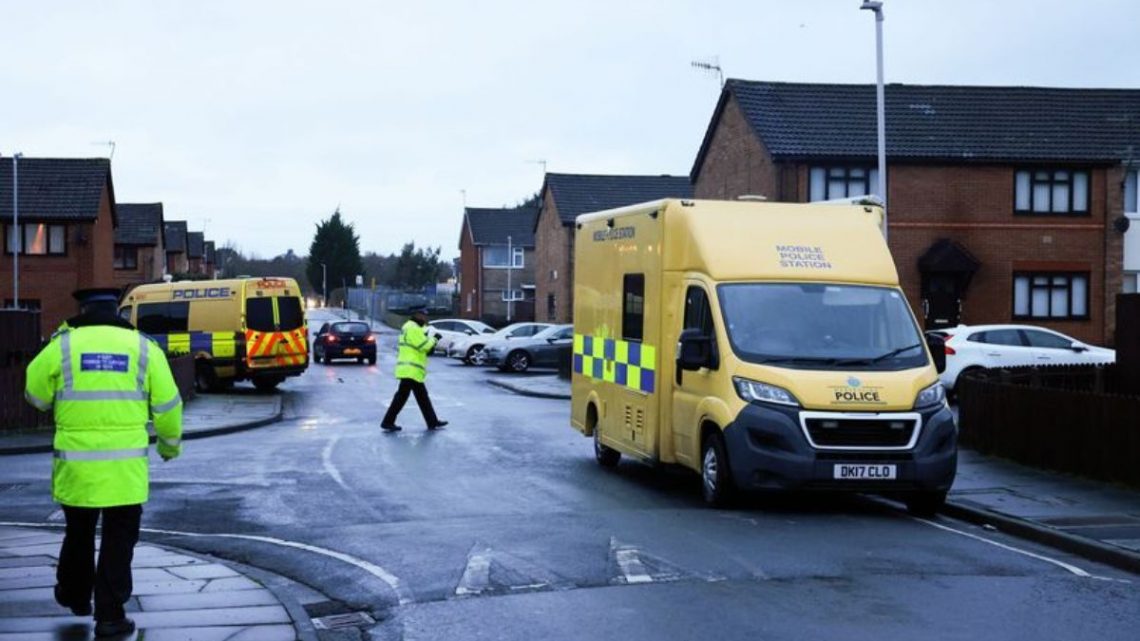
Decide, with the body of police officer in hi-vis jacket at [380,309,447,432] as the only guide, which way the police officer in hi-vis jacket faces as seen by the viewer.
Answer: to the viewer's right

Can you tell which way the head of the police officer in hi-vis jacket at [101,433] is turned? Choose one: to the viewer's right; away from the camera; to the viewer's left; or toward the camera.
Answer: away from the camera

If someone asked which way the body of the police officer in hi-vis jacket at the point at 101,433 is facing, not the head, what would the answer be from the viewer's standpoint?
away from the camera

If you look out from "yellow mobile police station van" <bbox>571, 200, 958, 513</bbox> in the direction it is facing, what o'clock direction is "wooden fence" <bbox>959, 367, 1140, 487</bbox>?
The wooden fence is roughly at 9 o'clock from the yellow mobile police station van.

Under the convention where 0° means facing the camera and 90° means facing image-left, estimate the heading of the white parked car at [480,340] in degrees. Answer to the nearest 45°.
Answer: approximately 45°

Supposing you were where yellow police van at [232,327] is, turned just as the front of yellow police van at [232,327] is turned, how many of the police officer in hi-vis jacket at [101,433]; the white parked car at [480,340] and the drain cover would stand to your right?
1

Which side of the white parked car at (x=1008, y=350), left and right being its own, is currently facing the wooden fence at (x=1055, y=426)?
right

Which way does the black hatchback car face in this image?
away from the camera

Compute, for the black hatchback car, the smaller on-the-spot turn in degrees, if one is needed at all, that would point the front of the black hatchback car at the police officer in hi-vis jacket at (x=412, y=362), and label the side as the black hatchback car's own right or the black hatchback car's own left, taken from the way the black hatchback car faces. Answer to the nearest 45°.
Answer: approximately 180°

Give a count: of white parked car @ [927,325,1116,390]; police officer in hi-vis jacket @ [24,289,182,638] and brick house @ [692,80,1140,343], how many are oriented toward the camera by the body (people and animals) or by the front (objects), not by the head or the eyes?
1

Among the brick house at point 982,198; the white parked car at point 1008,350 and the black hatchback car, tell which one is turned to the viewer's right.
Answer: the white parked car
